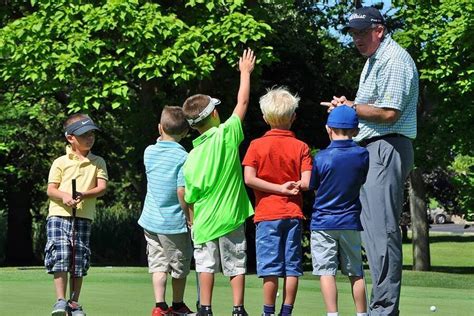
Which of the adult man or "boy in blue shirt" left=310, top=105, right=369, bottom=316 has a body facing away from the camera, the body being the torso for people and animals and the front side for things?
the boy in blue shirt

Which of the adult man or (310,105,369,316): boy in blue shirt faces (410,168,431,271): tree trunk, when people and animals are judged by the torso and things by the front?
the boy in blue shirt

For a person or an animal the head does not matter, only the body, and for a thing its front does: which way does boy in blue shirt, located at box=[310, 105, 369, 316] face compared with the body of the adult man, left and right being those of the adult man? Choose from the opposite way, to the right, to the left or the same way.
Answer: to the right

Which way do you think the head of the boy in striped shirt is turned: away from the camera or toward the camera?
away from the camera

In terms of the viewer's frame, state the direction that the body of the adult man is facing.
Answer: to the viewer's left

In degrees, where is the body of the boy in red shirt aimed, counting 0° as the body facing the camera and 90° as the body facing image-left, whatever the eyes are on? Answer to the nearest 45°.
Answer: approximately 180°

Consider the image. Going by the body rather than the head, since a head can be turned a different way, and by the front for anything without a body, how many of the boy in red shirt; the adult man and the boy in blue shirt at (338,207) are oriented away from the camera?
2

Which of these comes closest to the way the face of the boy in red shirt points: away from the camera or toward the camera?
away from the camera

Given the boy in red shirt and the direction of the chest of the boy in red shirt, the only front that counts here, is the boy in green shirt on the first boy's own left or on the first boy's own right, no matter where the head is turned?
on the first boy's own left

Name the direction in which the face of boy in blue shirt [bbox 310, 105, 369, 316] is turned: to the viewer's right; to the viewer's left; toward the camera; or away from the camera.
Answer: away from the camera

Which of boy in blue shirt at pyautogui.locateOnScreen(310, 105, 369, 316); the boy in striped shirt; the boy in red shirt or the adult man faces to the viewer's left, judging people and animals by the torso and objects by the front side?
the adult man
